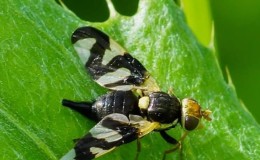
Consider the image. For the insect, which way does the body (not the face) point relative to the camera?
to the viewer's right
